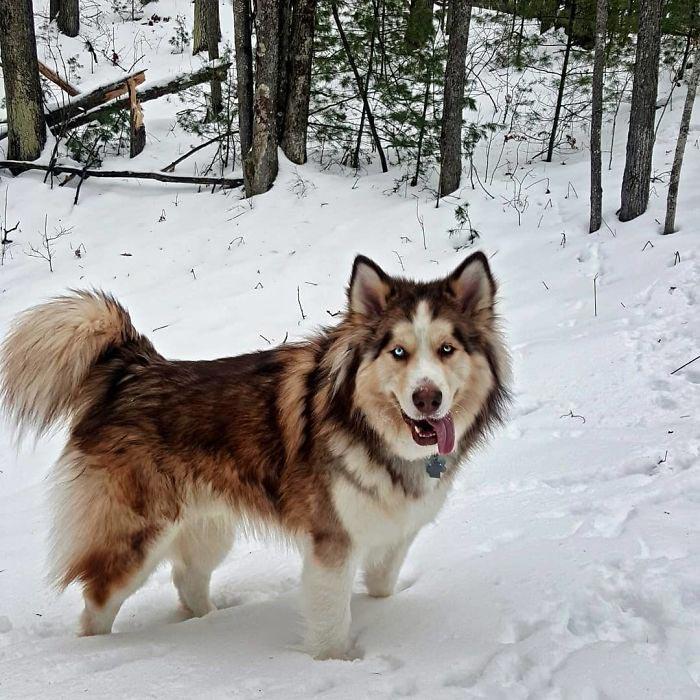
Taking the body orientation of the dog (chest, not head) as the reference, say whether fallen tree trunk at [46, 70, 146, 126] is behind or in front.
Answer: behind

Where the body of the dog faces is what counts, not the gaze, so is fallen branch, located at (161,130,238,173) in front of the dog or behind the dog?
behind

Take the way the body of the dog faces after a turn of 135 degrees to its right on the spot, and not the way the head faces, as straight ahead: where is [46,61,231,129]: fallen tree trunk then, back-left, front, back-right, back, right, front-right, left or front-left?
right

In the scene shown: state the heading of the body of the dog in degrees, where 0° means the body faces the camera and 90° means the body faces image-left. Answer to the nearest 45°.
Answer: approximately 315°
